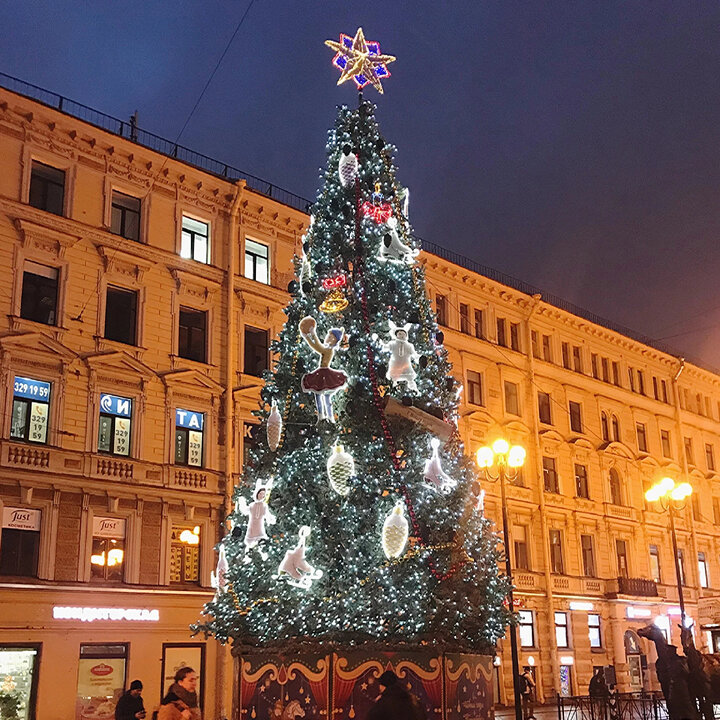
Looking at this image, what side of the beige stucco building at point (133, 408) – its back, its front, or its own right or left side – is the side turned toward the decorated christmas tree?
front

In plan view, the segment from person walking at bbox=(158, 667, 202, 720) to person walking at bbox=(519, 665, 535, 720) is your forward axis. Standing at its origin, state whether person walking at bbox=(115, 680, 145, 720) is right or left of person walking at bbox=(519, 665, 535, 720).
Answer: left

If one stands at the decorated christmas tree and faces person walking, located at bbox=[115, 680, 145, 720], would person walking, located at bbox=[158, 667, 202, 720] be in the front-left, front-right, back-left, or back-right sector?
front-left

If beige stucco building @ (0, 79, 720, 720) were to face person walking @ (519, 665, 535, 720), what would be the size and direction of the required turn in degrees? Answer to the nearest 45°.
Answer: approximately 90° to its left
